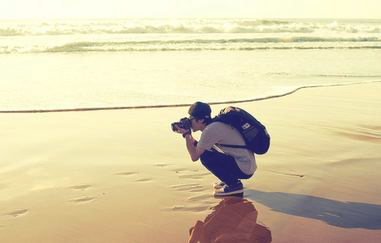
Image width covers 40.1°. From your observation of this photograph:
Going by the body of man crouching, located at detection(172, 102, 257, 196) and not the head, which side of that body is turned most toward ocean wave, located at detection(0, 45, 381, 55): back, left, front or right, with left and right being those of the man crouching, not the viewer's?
right

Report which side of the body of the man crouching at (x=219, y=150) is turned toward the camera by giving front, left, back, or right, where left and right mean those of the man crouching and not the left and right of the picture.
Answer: left

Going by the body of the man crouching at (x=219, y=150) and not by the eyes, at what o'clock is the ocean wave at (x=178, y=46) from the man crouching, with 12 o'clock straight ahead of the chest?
The ocean wave is roughly at 3 o'clock from the man crouching.

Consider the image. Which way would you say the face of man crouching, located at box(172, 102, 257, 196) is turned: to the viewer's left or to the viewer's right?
to the viewer's left
